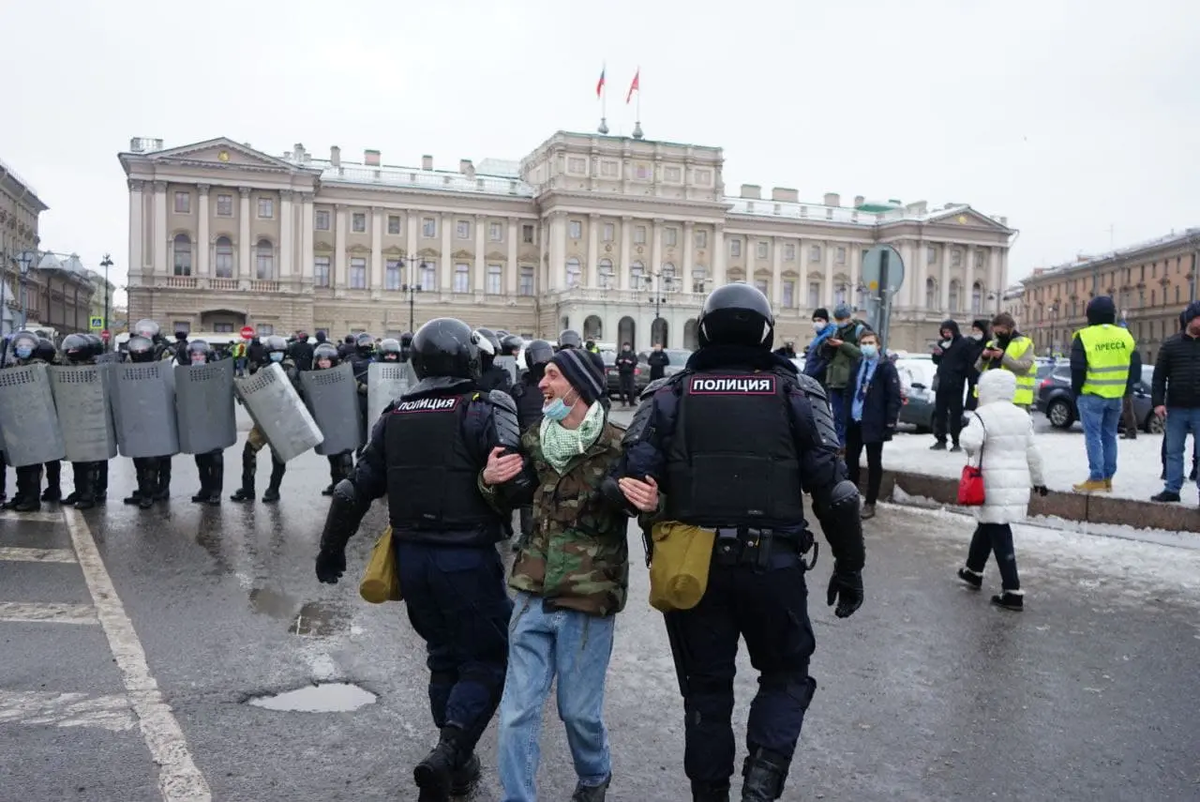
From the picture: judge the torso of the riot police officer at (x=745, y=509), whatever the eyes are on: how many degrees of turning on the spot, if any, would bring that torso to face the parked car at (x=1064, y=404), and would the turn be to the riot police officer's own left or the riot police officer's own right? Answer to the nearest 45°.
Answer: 0° — they already face it

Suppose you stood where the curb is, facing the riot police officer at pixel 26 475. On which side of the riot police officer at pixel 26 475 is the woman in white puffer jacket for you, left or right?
left

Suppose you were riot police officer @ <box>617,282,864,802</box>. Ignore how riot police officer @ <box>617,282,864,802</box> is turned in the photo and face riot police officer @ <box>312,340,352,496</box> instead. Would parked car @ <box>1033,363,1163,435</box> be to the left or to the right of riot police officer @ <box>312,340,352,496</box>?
right

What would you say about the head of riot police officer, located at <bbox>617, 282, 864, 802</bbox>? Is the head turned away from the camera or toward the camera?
away from the camera

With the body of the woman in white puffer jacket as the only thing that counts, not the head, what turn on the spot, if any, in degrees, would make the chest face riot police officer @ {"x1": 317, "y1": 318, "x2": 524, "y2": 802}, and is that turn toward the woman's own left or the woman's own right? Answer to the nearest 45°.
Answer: approximately 90° to the woman's own left

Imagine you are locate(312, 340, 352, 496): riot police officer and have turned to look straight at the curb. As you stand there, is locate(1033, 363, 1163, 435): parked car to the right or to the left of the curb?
left

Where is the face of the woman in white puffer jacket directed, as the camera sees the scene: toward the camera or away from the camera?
away from the camera

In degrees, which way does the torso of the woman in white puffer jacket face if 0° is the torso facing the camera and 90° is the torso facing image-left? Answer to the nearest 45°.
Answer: approximately 135°

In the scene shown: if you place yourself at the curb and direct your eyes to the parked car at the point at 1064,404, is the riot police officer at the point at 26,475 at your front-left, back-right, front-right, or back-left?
back-left

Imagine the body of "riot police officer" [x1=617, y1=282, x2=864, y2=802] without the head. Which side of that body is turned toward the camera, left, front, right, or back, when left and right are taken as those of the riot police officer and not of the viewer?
back
